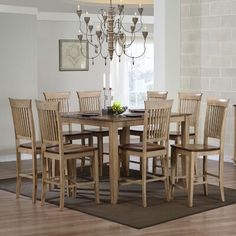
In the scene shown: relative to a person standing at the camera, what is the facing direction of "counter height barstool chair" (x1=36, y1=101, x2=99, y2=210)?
facing away from the viewer and to the right of the viewer

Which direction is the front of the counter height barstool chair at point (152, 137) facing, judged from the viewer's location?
facing away from the viewer and to the left of the viewer

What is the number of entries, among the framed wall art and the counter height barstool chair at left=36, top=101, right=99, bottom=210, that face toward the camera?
1

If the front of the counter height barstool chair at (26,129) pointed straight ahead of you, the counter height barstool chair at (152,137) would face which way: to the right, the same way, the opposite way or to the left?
to the left

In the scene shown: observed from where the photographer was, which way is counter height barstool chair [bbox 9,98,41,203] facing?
facing away from the viewer and to the right of the viewer

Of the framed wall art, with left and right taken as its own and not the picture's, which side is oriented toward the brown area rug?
front

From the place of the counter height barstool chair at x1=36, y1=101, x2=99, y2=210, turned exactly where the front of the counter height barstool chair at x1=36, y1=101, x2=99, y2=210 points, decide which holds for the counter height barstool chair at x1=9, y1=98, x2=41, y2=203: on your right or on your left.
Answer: on your left

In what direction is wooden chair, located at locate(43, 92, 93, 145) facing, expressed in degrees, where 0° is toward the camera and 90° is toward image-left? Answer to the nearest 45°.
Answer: approximately 315°

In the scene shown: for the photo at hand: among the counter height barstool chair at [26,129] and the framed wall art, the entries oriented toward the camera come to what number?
1
